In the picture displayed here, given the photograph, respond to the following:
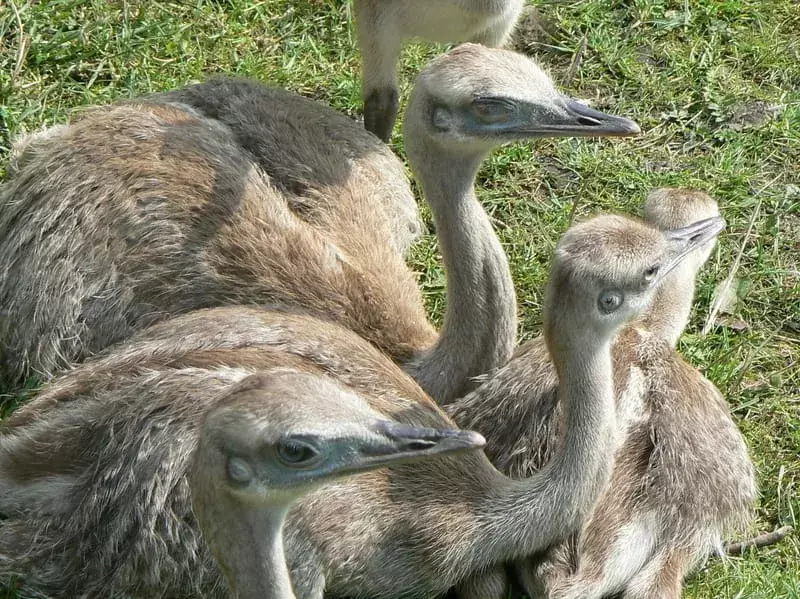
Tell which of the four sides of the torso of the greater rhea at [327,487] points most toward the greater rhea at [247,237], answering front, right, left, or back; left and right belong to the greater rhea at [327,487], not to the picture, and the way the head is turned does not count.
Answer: left

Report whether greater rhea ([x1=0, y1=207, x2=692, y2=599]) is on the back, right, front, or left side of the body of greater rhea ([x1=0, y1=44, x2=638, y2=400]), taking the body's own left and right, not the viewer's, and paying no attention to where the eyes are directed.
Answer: right

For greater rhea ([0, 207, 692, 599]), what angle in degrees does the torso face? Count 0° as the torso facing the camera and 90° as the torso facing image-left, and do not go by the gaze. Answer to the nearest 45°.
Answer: approximately 270°

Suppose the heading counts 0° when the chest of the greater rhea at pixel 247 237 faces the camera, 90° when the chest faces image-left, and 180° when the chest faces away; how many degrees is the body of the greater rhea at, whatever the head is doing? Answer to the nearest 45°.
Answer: approximately 270°

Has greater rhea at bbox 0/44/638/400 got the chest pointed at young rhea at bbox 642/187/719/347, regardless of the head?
yes

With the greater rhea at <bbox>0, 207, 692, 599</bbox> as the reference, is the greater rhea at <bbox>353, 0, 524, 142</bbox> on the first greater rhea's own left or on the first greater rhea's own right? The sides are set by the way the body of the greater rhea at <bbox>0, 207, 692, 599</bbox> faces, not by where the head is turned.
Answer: on the first greater rhea's own left

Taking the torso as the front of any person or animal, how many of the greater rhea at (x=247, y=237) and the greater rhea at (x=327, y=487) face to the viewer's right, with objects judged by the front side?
2

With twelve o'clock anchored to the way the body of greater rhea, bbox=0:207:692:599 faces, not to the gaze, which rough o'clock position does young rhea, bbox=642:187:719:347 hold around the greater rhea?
The young rhea is roughly at 11 o'clock from the greater rhea.

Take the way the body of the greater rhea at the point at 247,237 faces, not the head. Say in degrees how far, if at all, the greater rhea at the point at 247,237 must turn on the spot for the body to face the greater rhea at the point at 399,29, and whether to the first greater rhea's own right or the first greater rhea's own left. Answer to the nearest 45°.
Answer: approximately 45° to the first greater rhea's own left
